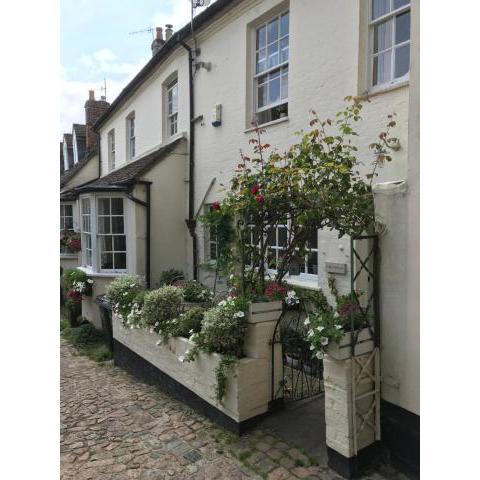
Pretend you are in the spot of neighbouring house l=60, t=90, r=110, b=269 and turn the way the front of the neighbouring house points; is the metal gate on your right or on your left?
on your left

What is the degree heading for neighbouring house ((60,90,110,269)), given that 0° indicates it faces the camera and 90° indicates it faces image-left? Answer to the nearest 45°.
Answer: approximately 45°

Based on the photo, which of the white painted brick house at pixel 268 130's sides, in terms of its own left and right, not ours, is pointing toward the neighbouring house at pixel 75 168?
right

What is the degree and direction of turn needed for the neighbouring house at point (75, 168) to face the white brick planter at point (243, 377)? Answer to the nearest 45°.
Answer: approximately 45° to its left

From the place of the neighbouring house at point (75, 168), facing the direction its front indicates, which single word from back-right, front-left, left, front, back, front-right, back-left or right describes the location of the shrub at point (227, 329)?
front-left

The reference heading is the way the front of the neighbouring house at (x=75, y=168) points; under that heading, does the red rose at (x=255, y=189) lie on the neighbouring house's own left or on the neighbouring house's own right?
on the neighbouring house's own left

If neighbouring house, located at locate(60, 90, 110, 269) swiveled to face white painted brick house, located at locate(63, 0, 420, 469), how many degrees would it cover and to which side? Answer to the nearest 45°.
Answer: approximately 45° to its left

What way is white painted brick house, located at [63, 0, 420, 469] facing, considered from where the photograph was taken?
facing the viewer and to the left of the viewer

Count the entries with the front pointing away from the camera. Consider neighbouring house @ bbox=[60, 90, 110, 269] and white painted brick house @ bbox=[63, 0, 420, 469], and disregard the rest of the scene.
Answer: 0

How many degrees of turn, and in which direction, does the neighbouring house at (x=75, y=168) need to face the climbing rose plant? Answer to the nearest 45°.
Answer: approximately 45° to its left

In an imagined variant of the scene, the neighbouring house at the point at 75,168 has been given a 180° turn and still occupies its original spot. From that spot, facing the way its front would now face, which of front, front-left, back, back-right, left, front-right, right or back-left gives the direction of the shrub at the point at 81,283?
back-right
